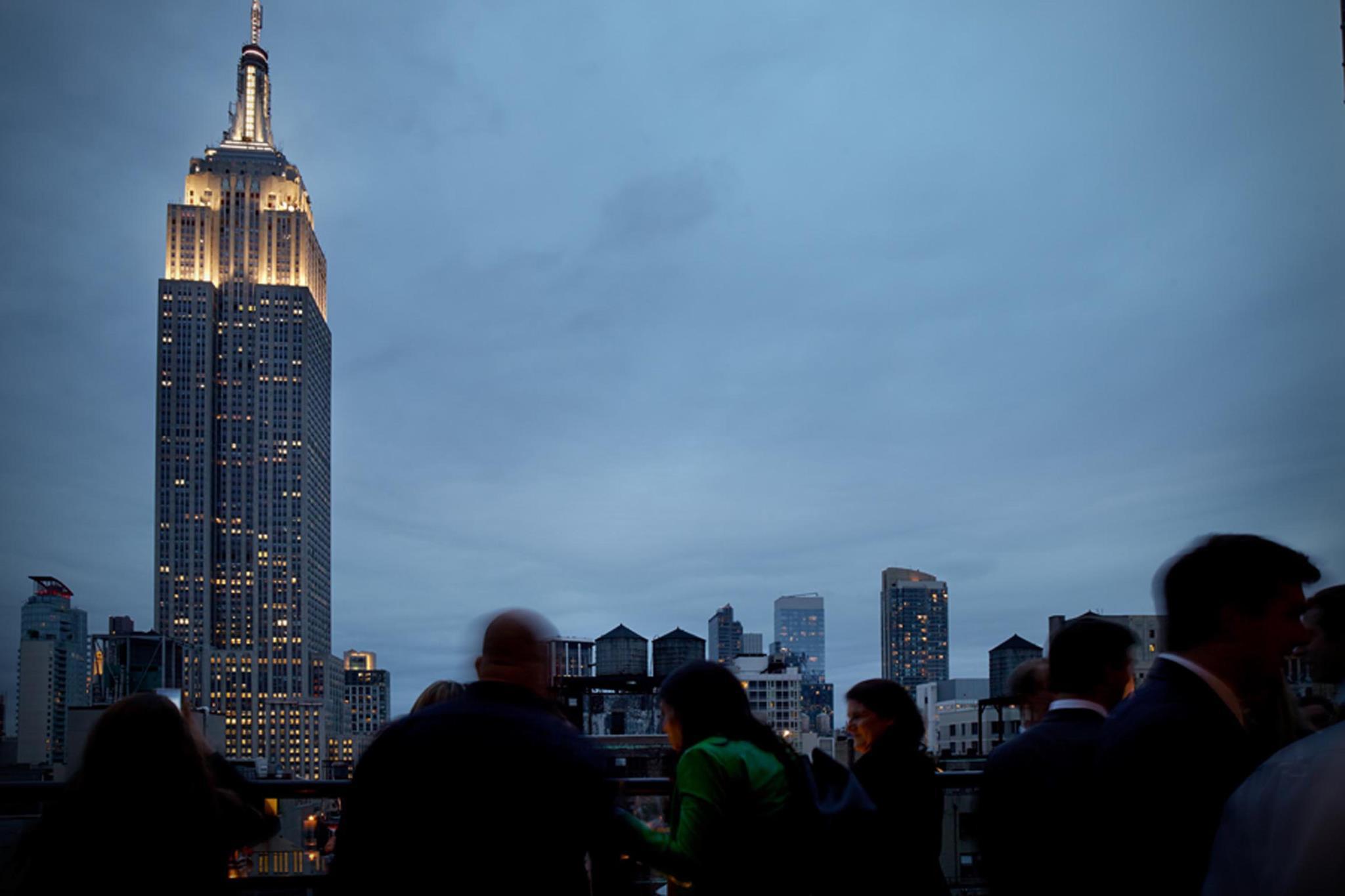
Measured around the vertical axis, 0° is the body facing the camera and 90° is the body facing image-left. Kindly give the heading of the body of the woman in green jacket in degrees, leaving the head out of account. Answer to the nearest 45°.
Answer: approximately 135°

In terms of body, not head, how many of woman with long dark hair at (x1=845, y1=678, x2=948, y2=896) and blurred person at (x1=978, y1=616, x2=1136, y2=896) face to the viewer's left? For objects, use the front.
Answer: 1

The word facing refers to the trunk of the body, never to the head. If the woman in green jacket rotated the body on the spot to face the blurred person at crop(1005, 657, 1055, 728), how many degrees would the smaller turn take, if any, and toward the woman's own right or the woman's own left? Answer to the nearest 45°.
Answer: approximately 90° to the woman's own right

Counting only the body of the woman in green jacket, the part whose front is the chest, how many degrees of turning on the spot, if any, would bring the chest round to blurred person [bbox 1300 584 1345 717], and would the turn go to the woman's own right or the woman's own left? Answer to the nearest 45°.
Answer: approximately 135° to the woman's own right

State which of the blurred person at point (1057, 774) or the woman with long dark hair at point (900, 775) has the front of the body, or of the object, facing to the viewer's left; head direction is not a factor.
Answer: the woman with long dark hair

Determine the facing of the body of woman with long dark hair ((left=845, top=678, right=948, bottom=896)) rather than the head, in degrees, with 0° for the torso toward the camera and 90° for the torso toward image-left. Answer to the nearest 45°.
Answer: approximately 90°

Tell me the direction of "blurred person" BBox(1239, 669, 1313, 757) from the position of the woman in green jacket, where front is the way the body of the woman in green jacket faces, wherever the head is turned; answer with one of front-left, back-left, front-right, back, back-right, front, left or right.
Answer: back-right

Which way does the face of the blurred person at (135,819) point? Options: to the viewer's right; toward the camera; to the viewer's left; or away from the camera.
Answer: away from the camera
